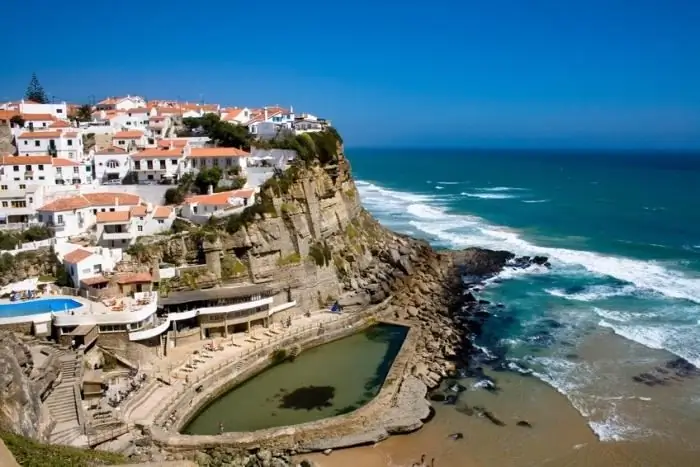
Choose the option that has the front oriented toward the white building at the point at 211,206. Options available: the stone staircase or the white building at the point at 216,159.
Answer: the white building at the point at 216,159

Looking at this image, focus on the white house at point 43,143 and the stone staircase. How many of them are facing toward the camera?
2

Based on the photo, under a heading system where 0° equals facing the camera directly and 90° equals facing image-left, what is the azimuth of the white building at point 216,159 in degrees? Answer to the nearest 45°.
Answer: approximately 0°

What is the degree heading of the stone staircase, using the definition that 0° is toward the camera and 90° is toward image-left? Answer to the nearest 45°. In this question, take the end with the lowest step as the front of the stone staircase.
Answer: approximately 0°

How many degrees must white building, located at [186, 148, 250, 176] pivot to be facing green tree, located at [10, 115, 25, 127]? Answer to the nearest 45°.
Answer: approximately 135° to its right

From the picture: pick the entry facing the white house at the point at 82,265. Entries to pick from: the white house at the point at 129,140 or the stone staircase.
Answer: the white house at the point at 129,140

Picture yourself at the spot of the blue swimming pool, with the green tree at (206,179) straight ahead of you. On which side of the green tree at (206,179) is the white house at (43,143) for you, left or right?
left
